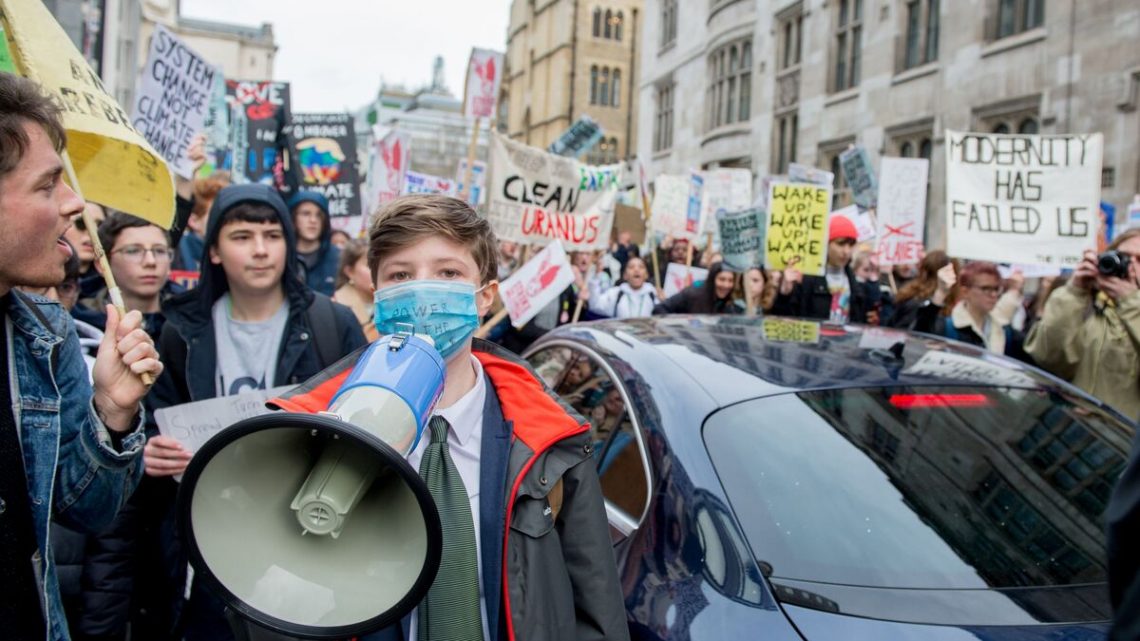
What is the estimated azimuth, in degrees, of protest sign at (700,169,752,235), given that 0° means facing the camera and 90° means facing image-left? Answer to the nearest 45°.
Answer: approximately 0°

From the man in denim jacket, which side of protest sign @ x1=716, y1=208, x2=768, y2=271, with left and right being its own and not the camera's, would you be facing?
front

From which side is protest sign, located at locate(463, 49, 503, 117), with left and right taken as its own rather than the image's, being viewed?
front

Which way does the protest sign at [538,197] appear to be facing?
toward the camera

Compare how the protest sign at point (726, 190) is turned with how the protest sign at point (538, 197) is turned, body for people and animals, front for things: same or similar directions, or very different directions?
same or similar directions

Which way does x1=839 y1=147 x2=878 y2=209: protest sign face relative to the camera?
toward the camera

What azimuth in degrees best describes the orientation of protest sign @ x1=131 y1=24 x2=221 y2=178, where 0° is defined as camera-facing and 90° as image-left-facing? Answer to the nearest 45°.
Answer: approximately 0°

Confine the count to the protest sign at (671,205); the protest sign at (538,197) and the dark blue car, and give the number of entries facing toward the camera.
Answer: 2

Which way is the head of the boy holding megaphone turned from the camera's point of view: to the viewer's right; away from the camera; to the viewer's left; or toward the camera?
toward the camera

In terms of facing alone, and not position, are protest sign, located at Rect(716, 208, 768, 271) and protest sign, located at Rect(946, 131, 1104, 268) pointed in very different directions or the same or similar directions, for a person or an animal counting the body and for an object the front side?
same or similar directions

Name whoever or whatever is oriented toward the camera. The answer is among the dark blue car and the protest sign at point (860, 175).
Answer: the protest sign

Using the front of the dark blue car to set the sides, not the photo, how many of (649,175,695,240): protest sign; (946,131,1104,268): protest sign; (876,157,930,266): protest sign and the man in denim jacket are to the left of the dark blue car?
1

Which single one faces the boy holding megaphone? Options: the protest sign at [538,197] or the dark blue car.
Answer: the protest sign

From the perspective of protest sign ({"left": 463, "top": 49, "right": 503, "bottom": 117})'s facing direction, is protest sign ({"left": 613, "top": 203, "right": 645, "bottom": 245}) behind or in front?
behind
